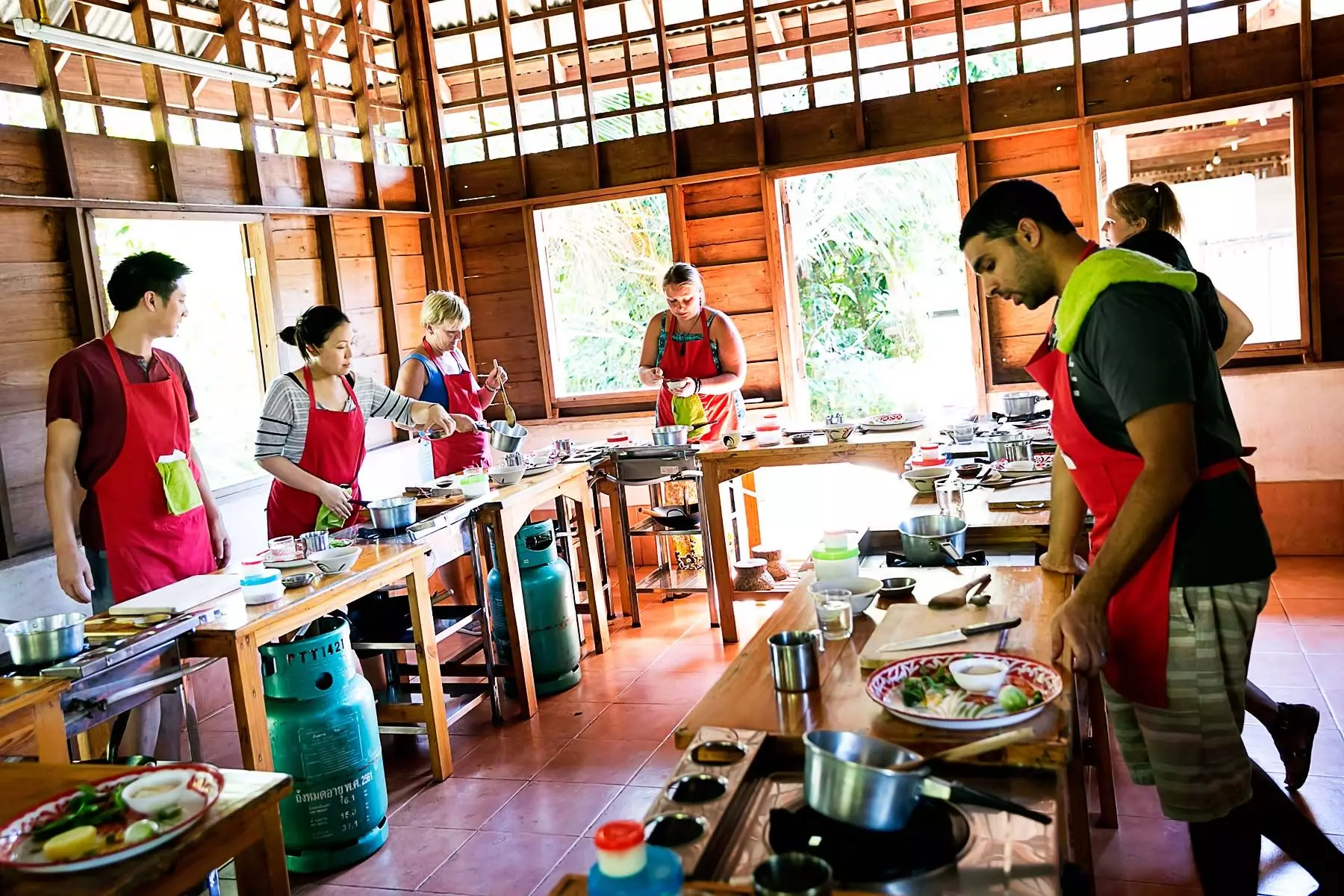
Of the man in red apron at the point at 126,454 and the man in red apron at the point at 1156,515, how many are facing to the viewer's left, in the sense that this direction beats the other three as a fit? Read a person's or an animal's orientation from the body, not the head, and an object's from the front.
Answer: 1

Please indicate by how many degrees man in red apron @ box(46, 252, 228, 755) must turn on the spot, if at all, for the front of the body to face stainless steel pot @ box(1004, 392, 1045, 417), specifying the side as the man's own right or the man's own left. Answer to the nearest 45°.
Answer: approximately 45° to the man's own left

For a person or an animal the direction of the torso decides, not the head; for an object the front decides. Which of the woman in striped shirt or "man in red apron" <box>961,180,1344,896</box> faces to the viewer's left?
the man in red apron

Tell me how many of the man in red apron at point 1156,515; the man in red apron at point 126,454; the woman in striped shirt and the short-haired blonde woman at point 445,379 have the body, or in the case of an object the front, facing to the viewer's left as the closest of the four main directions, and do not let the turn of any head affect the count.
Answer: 1

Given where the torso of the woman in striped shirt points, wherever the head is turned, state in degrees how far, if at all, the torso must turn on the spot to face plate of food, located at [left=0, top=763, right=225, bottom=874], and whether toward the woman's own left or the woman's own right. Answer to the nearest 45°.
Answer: approximately 45° to the woman's own right

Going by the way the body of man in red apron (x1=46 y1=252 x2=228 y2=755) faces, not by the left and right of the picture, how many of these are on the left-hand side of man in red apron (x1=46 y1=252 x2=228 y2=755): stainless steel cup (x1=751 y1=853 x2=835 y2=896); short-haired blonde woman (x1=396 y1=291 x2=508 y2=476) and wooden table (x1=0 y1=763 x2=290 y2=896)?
1

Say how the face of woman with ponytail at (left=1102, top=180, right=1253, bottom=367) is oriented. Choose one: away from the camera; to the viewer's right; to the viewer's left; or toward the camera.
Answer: to the viewer's left

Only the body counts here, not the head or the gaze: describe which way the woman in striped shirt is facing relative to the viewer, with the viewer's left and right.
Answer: facing the viewer and to the right of the viewer

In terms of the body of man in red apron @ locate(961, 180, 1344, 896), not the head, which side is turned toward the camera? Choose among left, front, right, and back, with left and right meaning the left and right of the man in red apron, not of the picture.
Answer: left

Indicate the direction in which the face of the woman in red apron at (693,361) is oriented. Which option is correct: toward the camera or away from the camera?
toward the camera

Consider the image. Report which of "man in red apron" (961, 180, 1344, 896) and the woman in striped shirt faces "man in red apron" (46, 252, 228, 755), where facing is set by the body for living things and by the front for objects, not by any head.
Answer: "man in red apron" (961, 180, 1344, 896)

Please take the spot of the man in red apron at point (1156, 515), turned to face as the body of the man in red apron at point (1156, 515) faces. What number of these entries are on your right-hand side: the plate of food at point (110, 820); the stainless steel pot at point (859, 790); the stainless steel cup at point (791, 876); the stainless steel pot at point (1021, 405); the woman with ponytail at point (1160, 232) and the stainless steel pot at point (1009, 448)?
3

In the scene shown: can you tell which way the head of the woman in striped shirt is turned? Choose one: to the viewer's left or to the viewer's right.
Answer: to the viewer's right

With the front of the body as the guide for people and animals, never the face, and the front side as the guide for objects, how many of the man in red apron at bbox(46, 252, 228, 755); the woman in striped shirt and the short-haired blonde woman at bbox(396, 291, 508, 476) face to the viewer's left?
0

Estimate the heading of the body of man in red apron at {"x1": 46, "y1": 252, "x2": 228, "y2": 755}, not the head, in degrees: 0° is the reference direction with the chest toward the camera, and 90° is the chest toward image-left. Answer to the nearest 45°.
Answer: approximately 315°
